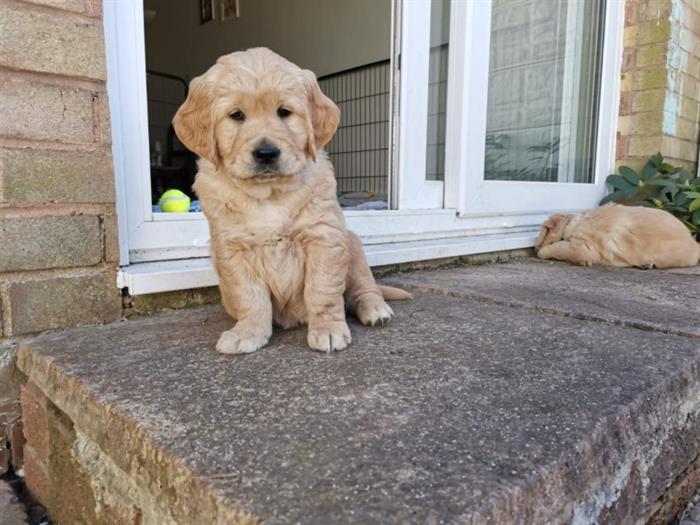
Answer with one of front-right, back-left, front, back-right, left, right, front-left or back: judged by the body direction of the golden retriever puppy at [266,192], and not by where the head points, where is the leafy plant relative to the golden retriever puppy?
back-left

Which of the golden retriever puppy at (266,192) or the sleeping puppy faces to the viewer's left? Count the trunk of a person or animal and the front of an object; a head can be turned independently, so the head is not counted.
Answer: the sleeping puppy

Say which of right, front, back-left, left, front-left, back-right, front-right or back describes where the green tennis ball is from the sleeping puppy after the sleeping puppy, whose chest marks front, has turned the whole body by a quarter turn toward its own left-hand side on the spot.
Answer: front-right

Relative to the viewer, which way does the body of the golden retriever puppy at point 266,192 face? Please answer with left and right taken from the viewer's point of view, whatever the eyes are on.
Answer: facing the viewer

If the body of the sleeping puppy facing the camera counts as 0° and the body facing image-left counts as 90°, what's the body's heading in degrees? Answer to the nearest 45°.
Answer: approximately 90°

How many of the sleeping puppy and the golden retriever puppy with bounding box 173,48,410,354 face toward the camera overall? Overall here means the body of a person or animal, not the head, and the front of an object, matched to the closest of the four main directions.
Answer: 1

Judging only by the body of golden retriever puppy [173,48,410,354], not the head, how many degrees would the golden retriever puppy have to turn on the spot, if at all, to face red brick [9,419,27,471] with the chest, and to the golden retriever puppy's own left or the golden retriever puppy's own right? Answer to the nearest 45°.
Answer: approximately 90° to the golden retriever puppy's own right

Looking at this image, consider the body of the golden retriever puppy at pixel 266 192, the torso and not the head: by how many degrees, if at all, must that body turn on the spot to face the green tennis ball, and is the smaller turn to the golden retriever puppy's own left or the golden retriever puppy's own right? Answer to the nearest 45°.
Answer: approximately 135° to the golden retriever puppy's own right

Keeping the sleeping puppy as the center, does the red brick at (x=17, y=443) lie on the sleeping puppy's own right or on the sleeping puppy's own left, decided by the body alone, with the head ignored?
on the sleeping puppy's own left

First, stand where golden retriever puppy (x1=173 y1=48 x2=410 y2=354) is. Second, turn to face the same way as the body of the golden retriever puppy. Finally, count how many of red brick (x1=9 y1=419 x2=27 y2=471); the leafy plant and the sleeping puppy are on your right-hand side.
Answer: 1
